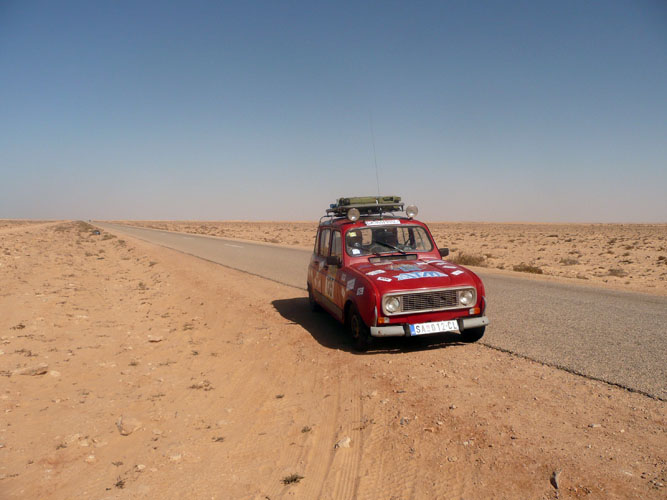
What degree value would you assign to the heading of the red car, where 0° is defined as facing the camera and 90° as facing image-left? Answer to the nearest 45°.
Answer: approximately 315°
